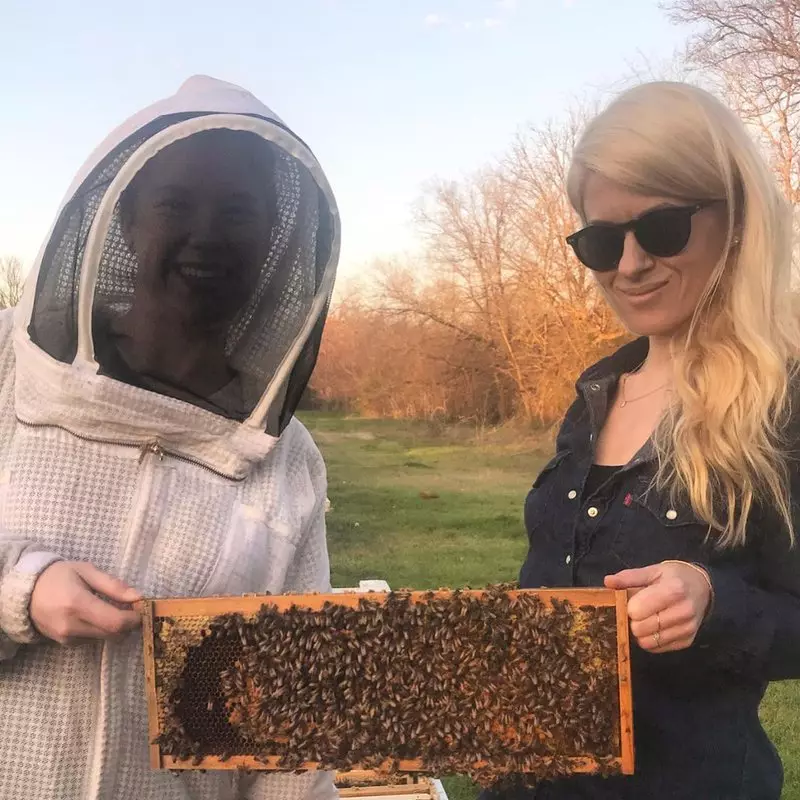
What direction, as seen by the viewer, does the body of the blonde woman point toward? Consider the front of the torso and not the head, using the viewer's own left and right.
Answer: facing the viewer and to the left of the viewer

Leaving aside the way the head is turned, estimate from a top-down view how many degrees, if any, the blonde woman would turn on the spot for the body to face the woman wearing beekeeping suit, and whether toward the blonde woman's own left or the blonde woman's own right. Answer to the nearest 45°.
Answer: approximately 45° to the blonde woman's own right

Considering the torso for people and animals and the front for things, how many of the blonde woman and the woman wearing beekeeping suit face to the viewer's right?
0

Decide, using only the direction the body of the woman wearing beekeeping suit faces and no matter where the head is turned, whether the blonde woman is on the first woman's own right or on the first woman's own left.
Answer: on the first woman's own left

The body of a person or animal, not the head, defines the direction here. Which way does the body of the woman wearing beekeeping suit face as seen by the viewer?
toward the camera
